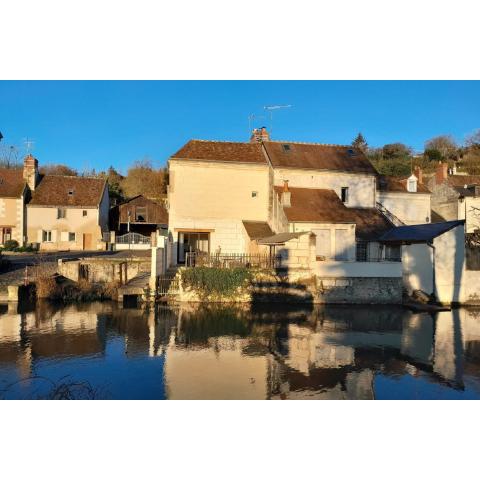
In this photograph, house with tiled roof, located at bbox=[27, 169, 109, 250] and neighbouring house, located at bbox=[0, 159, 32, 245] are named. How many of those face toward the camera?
2

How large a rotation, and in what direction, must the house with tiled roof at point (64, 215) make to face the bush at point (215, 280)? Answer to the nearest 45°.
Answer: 0° — it already faces it

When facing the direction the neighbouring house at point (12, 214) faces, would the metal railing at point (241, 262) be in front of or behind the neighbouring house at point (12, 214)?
in front

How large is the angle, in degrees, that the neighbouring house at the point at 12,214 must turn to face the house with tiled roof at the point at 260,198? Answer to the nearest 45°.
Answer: approximately 45° to its left

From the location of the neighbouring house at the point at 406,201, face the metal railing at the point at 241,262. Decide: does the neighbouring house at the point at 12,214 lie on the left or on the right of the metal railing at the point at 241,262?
right

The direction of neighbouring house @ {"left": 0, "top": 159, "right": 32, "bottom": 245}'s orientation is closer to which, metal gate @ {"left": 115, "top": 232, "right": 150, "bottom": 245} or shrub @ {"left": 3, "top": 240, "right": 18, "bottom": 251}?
the shrub

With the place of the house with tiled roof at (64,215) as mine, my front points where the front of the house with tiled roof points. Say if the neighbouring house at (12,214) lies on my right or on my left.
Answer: on my right

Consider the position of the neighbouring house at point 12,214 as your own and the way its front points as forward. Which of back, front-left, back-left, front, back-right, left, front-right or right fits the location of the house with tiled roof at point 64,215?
left

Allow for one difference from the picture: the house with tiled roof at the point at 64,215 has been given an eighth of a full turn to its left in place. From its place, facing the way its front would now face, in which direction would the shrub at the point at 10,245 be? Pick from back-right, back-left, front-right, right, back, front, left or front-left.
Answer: right

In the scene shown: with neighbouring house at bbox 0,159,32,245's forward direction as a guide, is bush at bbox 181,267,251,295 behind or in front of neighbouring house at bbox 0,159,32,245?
in front

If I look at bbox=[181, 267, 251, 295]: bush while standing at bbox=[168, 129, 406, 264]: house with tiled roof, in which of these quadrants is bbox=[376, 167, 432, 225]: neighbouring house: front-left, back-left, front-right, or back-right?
back-left

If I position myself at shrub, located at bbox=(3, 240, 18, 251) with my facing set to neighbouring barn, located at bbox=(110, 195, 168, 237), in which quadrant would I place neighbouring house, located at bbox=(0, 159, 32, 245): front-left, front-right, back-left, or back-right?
front-left

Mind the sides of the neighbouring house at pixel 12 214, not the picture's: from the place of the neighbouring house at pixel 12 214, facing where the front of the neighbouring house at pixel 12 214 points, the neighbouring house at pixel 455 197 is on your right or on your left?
on your left

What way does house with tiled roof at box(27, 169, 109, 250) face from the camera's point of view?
toward the camera

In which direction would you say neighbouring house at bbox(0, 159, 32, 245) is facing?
toward the camera

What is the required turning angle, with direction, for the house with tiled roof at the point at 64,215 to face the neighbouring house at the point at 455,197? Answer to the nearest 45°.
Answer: approximately 90° to its left

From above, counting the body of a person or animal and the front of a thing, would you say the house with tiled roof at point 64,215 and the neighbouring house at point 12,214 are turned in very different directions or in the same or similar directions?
same or similar directions
